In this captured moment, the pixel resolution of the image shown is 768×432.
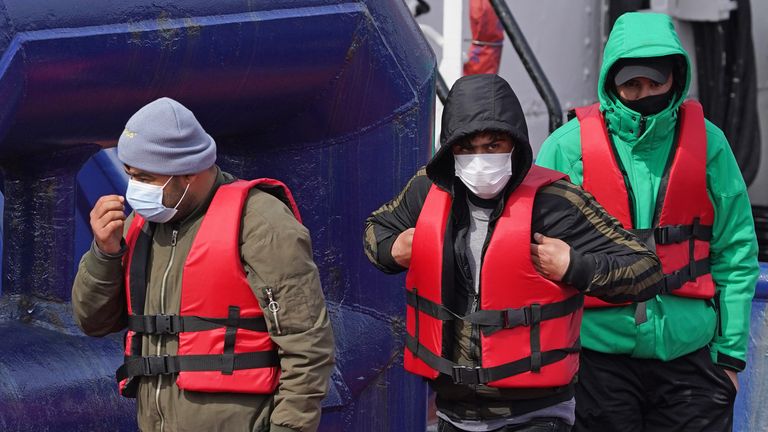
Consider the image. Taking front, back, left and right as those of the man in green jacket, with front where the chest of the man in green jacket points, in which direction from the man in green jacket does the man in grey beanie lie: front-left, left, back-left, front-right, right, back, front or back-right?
front-right

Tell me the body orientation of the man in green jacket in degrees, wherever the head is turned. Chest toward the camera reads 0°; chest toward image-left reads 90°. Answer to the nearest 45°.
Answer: approximately 0°

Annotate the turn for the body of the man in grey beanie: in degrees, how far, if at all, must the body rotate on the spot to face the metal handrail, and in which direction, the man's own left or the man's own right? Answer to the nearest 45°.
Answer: approximately 180°

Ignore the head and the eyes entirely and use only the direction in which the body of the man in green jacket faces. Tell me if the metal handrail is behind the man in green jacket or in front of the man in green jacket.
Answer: behind

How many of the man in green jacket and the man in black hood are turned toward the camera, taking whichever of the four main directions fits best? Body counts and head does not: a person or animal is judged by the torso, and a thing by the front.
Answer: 2

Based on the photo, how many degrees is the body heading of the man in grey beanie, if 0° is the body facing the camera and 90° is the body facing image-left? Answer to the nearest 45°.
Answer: approximately 45°

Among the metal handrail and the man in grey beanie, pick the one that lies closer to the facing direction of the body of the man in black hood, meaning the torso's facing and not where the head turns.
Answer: the man in grey beanie

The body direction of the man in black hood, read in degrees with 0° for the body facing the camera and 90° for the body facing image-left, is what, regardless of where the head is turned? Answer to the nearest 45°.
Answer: approximately 0°

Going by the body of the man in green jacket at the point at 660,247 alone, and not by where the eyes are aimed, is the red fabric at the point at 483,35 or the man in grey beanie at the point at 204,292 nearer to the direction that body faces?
the man in grey beanie
